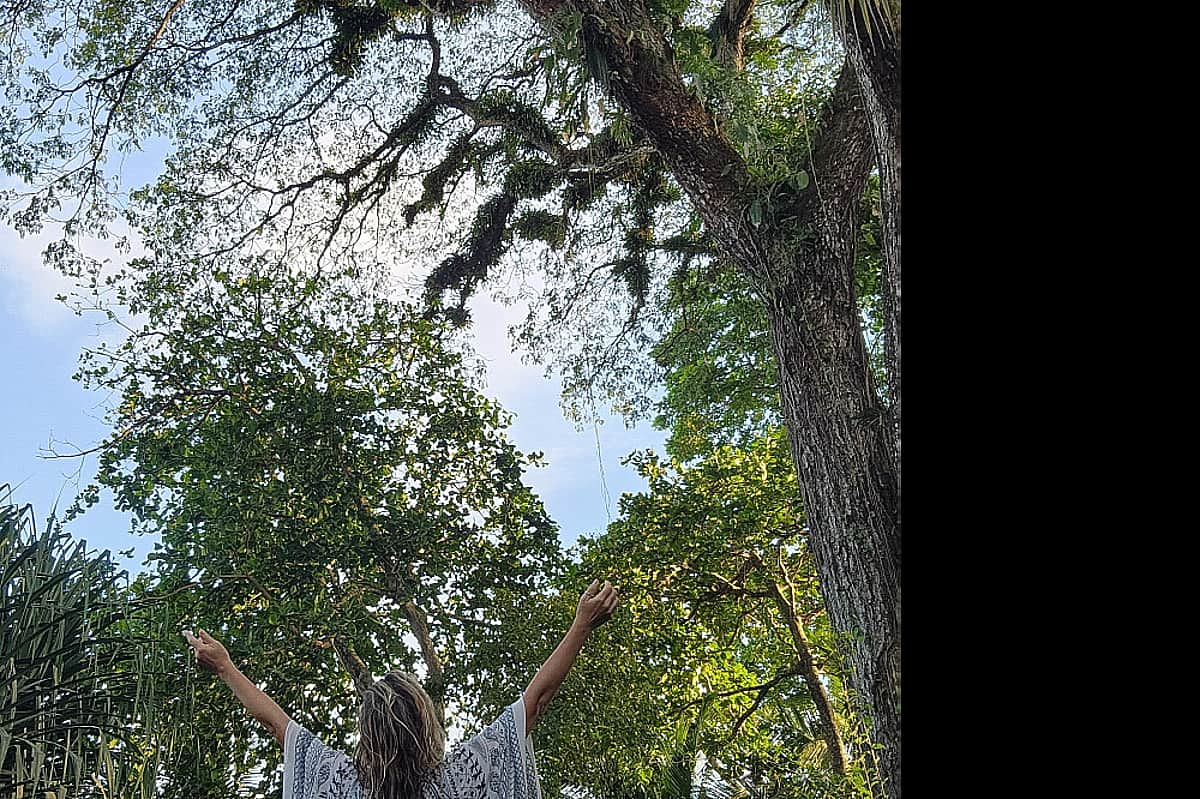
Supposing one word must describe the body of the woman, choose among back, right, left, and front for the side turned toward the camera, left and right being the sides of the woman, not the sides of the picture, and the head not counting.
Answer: back

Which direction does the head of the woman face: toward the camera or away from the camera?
away from the camera

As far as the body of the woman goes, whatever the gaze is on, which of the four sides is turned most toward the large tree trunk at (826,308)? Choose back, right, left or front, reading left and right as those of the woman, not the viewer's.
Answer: right
